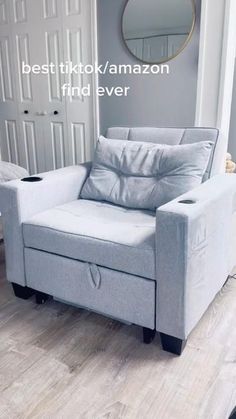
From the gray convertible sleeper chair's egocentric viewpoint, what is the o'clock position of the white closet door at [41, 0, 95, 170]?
The white closet door is roughly at 4 o'clock from the gray convertible sleeper chair.

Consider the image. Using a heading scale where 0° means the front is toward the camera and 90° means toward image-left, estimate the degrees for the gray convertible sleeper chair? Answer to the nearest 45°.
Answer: approximately 45°

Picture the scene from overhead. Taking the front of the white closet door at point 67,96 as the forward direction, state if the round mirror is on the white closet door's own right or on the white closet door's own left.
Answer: on the white closet door's own left

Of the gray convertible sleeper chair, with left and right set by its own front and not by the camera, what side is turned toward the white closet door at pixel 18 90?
right

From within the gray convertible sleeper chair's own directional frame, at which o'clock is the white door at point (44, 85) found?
The white door is roughly at 4 o'clock from the gray convertible sleeper chair.

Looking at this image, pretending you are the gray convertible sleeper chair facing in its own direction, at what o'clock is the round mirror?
The round mirror is roughly at 5 o'clock from the gray convertible sleeper chair.

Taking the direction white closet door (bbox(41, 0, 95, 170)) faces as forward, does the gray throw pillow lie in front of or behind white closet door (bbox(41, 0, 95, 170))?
in front

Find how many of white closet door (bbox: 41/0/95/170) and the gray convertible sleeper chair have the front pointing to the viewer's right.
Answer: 0
